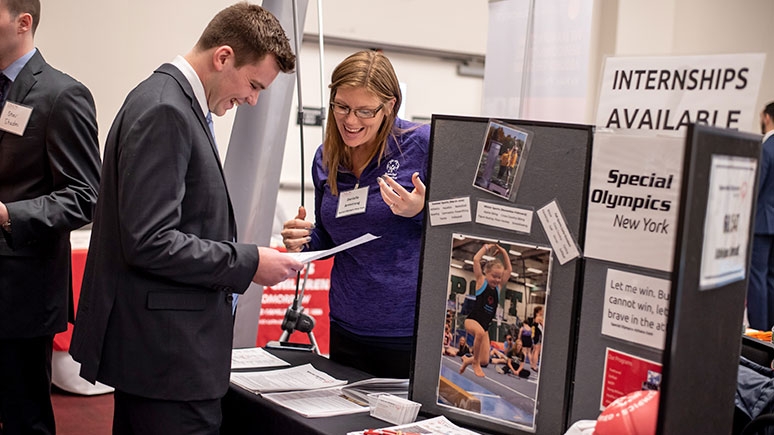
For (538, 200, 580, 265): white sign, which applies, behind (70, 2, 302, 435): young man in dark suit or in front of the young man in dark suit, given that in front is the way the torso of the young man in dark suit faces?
in front

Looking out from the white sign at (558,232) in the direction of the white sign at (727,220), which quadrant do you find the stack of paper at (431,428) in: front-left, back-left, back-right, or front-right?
back-right

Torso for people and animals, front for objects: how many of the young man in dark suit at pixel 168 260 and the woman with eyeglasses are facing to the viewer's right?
1

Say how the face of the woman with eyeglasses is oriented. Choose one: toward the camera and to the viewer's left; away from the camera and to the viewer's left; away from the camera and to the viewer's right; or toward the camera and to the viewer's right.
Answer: toward the camera and to the viewer's left

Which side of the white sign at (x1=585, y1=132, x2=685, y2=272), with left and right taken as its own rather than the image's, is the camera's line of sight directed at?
front

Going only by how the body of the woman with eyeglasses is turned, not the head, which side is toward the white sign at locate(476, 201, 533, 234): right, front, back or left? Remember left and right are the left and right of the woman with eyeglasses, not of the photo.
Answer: left

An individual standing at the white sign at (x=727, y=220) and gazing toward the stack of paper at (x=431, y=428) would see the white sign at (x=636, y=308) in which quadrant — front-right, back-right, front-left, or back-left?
front-right

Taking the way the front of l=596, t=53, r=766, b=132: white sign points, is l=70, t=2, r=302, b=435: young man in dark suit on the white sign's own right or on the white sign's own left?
on the white sign's own right

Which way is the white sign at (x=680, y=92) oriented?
toward the camera
